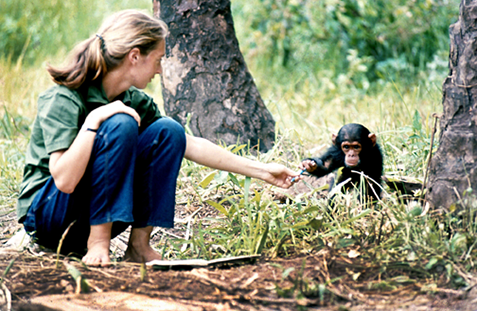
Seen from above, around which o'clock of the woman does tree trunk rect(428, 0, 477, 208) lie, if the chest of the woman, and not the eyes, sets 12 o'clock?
The tree trunk is roughly at 11 o'clock from the woman.

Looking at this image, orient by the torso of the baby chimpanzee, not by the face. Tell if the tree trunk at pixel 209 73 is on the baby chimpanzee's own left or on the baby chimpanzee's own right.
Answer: on the baby chimpanzee's own right

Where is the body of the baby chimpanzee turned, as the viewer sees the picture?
toward the camera

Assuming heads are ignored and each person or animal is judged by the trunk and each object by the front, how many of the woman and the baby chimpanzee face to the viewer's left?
0

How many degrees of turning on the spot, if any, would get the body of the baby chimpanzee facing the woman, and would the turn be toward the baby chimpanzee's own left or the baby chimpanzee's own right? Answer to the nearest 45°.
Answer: approximately 45° to the baby chimpanzee's own right

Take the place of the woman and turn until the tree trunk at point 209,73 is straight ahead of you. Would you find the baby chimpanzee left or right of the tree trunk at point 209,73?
right

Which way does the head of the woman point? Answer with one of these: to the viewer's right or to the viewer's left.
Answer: to the viewer's right

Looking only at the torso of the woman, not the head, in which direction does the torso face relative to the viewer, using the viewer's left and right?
facing the viewer and to the right of the viewer
